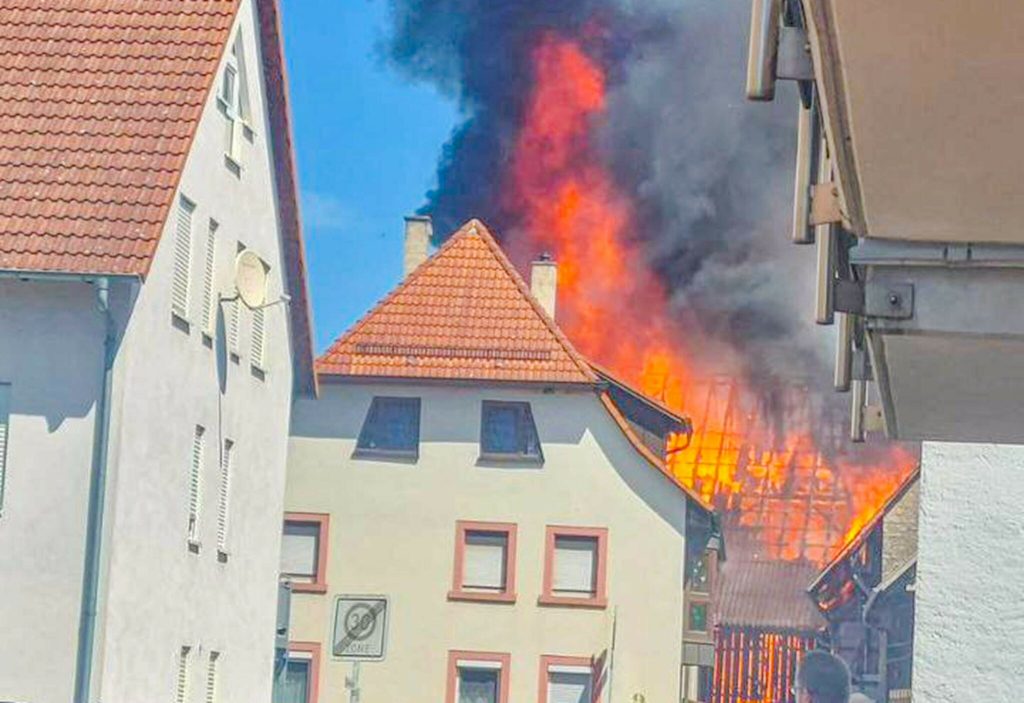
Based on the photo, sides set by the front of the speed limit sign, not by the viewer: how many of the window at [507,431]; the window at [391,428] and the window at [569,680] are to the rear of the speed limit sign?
3

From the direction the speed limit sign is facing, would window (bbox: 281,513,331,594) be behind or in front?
behind

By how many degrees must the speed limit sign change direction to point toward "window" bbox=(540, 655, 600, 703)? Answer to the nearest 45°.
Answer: approximately 180°

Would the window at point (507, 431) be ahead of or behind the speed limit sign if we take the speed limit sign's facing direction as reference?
behind

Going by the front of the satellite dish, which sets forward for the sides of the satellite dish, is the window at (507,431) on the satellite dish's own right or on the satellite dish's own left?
on the satellite dish's own left

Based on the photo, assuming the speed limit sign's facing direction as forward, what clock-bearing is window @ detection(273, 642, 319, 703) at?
The window is roughly at 6 o'clock from the speed limit sign.

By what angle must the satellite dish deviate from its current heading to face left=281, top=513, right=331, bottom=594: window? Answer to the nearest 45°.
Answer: approximately 135° to its left

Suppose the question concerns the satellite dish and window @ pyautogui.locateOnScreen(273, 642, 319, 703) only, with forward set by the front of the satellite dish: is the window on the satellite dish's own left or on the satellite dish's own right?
on the satellite dish's own left
